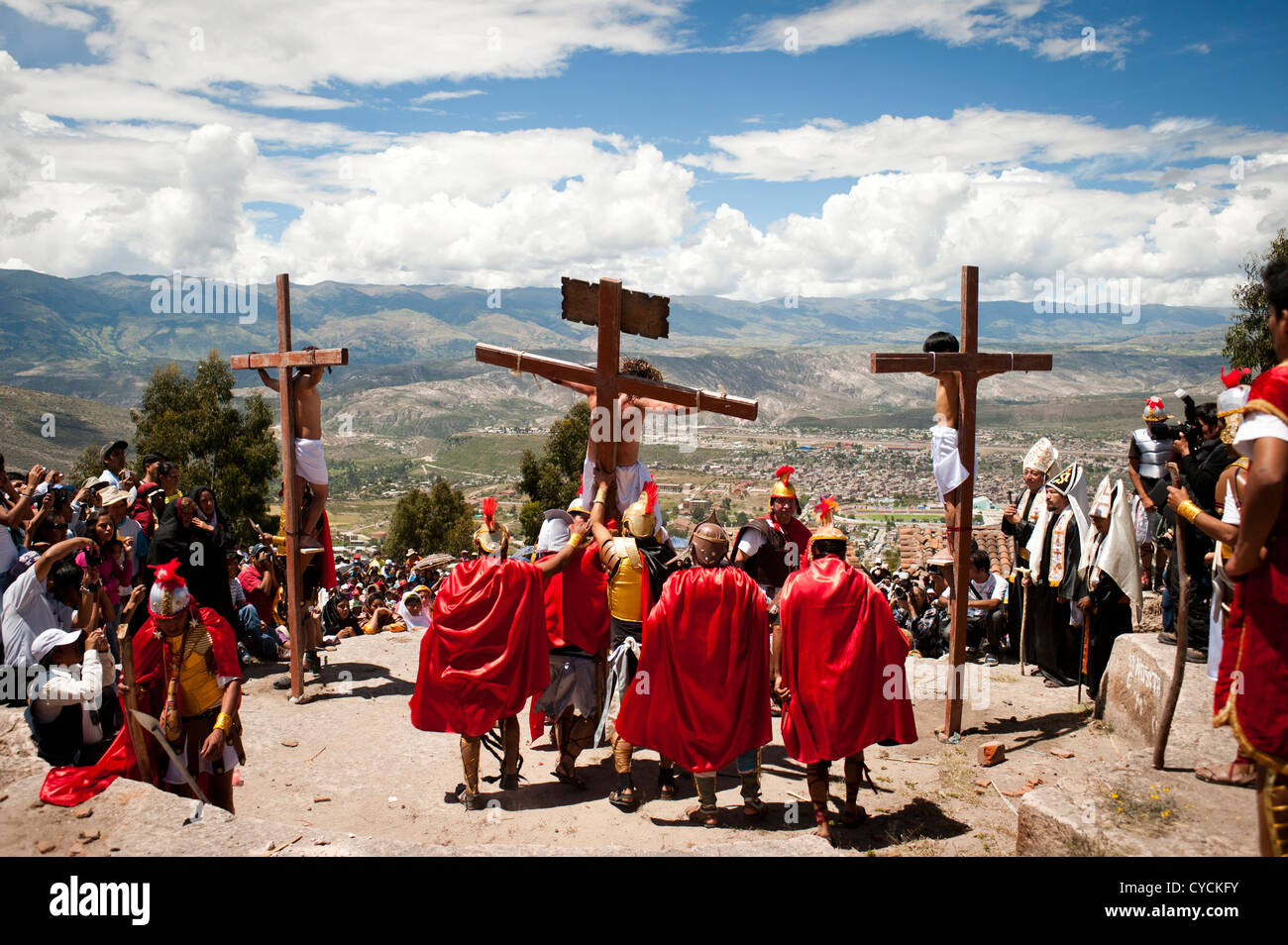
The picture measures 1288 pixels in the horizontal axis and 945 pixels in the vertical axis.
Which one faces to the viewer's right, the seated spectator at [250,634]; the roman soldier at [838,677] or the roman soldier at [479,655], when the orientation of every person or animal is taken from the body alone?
the seated spectator

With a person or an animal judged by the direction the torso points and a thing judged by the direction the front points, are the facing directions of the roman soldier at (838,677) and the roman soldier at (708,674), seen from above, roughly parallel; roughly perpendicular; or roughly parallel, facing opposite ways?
roughly parallel

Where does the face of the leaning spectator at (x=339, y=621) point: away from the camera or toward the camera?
toward the camera

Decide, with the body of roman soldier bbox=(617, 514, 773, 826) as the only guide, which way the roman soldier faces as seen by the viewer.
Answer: away from the camera

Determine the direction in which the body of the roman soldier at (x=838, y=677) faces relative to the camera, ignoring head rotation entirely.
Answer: away from the camera

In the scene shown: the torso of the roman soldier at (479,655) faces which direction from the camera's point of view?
away from the camera

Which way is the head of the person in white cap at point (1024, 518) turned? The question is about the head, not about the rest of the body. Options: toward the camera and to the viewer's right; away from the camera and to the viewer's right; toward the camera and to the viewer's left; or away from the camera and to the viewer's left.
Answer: toward the camera and to the viewer's left

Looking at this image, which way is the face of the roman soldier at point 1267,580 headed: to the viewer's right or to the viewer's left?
to the viewer's left

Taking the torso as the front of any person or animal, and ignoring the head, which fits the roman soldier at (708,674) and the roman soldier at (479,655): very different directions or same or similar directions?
same or similar directions

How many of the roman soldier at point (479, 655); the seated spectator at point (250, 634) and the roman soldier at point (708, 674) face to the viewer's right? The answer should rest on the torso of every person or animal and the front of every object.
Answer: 1

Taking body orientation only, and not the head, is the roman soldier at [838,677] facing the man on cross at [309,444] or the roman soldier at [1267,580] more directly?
the man on cross
